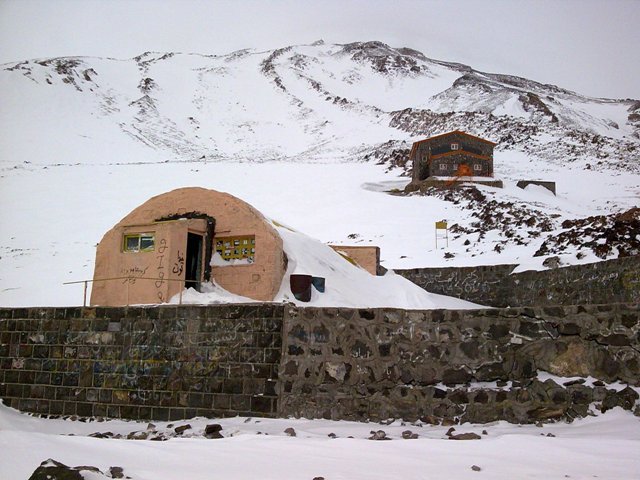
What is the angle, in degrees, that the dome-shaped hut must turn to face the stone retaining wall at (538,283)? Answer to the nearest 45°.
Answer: approximately 90° to its left

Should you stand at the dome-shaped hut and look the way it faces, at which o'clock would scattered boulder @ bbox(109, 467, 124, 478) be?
The scattered boulder is roughly at 12 o'clock from the dome-shaped hut.

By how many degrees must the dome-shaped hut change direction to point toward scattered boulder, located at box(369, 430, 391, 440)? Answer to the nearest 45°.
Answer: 0° — it already faces it

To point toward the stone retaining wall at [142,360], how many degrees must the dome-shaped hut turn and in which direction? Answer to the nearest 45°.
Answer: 0° — it already faces it

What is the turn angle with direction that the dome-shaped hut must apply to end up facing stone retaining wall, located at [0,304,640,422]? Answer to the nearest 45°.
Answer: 0° — it already faces it

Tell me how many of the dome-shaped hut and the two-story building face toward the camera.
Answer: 2

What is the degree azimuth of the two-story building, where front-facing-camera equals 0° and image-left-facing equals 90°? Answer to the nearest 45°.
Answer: approximately 0°

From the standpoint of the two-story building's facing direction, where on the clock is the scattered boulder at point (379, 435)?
The scattered boulder is roughly at 12 o'clock from the two-story building.

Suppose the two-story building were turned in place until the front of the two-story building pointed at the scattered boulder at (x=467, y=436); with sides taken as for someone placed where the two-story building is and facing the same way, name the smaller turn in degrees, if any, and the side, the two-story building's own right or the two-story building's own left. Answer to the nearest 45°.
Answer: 0° — it already faces it

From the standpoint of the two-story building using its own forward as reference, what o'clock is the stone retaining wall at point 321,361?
The stone retaining wall is roughly at 12 o'clock from the two-story building.

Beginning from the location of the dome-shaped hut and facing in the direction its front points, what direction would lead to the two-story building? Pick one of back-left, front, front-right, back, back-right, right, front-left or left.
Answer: back-left
